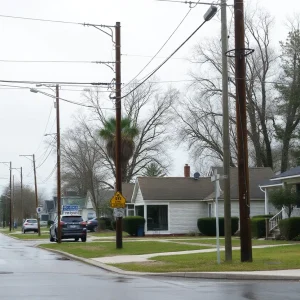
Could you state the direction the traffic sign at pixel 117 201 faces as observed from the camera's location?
facing the viewer

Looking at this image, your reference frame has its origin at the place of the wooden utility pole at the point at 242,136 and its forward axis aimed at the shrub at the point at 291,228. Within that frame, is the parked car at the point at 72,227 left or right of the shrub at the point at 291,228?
left

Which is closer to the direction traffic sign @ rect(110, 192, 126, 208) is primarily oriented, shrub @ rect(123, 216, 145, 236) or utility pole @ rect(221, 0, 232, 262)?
the utility pole

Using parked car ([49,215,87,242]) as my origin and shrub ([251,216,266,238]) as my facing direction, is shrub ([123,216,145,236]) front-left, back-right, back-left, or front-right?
front-left

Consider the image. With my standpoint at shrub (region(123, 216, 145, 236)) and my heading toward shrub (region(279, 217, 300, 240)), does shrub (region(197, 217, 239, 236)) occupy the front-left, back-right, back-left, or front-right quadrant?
front-left

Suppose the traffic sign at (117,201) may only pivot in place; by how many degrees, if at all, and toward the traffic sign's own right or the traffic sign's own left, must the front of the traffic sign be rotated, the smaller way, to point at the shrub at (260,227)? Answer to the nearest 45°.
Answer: approximately 135° to the traffic sign's own left

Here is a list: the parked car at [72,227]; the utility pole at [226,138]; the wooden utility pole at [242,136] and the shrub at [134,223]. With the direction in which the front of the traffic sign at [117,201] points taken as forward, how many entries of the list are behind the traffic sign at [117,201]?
2

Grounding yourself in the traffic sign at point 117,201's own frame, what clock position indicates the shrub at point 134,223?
The shrub is roughly at 6 o'clock from the traffic sign.

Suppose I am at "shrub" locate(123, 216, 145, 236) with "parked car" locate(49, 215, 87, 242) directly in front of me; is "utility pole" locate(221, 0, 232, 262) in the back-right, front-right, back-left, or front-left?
front-left

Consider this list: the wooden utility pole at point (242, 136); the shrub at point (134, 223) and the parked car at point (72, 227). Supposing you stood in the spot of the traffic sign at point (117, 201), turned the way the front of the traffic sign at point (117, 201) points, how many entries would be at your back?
2

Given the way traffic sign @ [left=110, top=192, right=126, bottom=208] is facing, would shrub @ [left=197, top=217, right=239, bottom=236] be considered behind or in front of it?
behind

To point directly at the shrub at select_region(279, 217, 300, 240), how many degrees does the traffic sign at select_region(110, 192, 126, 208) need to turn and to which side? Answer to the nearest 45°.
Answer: approximately 135° to its left

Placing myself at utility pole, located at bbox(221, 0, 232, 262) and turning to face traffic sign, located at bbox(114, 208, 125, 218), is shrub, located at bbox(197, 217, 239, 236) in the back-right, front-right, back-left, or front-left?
front-right

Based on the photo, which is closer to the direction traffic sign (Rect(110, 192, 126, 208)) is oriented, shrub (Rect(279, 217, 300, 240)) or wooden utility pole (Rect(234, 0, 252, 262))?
the wooden utility pole

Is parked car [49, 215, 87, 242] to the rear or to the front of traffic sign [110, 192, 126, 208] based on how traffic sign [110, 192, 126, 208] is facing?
to the rear
